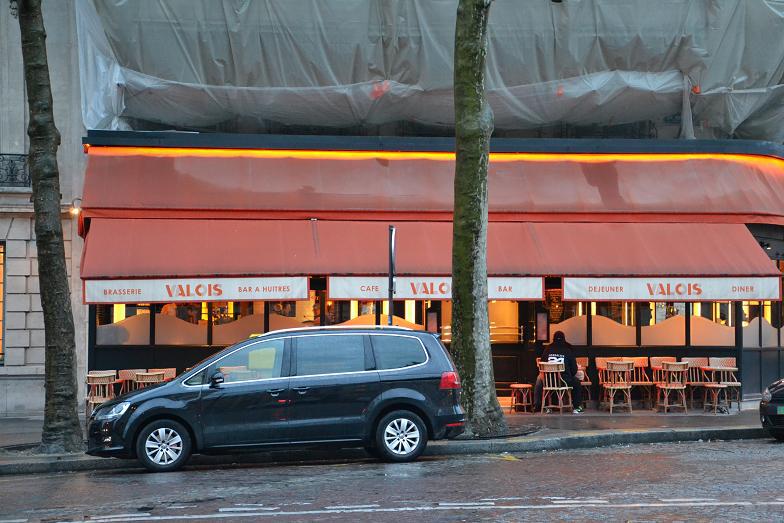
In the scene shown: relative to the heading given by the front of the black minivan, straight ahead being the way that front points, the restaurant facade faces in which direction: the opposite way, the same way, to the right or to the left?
to the left

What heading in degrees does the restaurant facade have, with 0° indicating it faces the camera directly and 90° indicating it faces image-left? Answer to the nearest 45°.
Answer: approximately 0°

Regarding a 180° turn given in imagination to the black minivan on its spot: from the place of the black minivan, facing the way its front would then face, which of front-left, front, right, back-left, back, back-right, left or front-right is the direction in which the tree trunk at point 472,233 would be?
front-left

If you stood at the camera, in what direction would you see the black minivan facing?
facing to the left of the viewer
